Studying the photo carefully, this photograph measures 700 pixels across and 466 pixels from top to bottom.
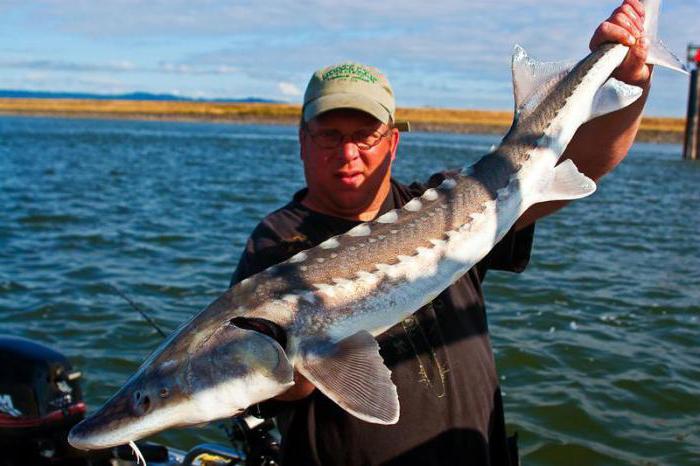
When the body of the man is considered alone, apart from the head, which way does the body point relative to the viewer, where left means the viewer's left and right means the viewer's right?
facing the viewer

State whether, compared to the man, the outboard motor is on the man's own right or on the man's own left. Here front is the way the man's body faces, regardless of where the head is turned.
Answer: on the man's own right

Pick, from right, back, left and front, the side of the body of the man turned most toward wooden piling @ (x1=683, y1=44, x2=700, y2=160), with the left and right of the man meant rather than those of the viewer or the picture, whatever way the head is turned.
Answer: back
